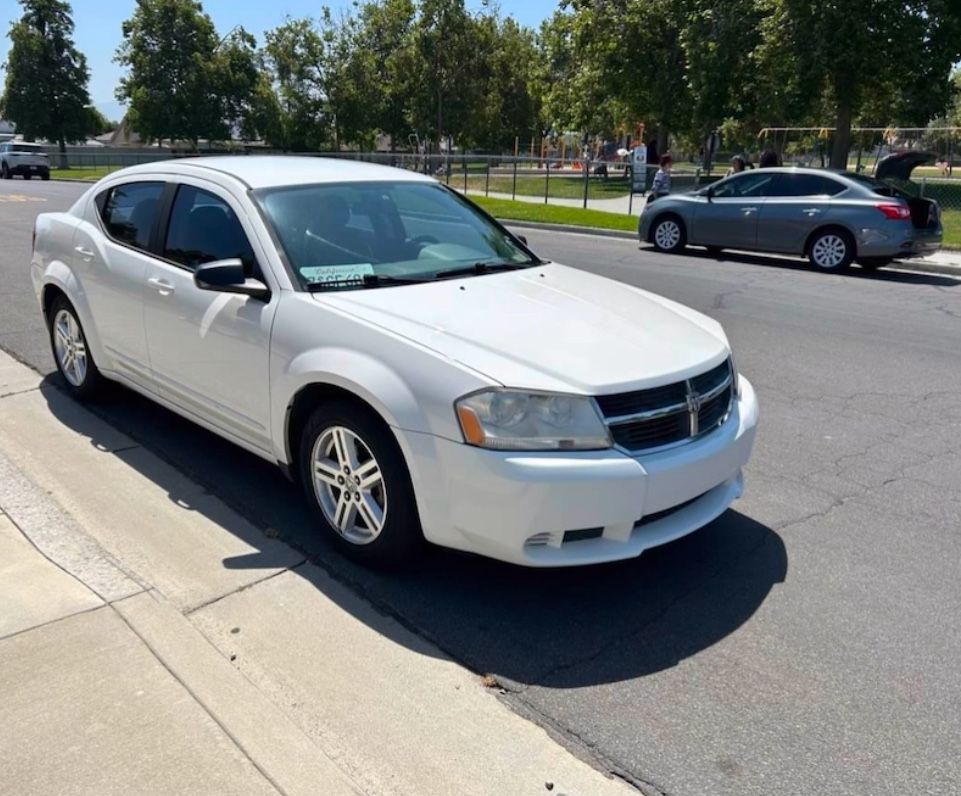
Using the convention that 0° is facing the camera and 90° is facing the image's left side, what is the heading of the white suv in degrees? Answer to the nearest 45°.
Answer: approximately 135°

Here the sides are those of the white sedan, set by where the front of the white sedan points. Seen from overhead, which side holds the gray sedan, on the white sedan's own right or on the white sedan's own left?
on the white sedan's own left

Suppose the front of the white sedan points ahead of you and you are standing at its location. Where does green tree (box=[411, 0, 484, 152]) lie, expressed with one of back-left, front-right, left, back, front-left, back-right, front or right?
back-left

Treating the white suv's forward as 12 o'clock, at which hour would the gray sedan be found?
The gray sedan is roughly at 7 o'clock from the white suv.

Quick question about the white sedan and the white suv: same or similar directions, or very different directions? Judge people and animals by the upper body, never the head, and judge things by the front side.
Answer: very different directions

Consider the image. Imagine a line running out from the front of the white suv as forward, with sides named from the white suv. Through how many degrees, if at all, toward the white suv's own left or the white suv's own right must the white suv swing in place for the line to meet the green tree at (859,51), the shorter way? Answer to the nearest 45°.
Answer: approximately 180°
